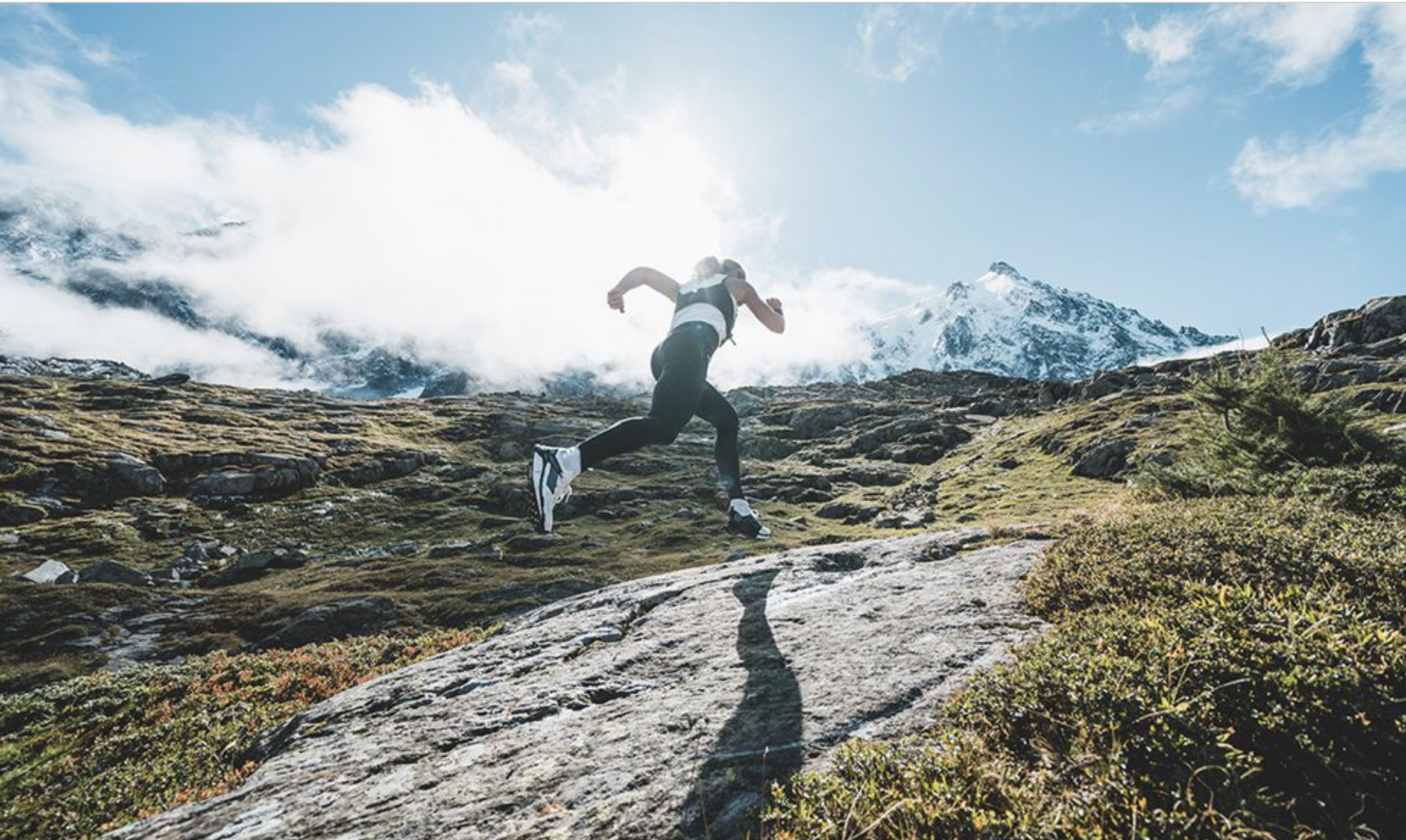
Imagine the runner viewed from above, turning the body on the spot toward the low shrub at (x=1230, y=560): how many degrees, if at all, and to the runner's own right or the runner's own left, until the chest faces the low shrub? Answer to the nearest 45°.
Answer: approximately 90° to the runner's own right

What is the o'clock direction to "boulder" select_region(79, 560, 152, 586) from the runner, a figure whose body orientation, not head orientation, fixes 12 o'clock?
The boulder is roughly at 9 o'clock from the runner.

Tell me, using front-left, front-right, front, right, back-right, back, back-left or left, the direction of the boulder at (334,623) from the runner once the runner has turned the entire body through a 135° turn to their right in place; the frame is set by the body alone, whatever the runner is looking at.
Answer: back-right

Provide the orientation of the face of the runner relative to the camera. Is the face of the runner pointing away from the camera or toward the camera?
away from the camera

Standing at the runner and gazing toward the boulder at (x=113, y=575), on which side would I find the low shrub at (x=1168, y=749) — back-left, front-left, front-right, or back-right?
back-left

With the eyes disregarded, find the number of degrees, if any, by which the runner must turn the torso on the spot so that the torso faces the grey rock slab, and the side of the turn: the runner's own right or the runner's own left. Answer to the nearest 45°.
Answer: approximately 135° to the runner's own right

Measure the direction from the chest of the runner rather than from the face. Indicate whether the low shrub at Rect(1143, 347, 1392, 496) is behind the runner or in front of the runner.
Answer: in front

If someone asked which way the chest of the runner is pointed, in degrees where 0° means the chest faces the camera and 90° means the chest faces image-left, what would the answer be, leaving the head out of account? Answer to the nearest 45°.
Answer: approximately 225°
